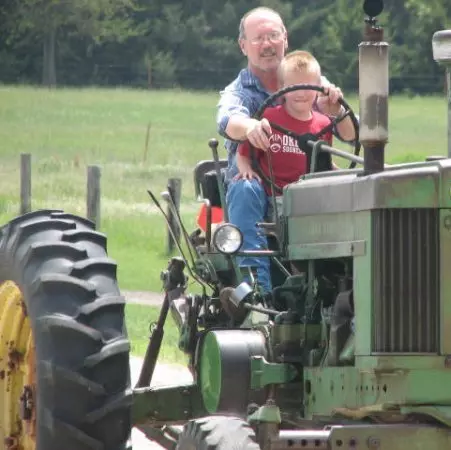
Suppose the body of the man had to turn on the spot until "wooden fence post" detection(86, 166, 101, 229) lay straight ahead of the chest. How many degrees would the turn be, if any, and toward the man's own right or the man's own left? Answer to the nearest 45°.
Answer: approximately 135° to the man's own left

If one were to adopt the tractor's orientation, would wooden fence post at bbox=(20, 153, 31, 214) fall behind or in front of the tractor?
behind

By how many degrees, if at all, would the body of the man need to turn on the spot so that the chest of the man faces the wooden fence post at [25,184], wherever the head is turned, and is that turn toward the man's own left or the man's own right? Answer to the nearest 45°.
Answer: approximately 135° to the man's own left

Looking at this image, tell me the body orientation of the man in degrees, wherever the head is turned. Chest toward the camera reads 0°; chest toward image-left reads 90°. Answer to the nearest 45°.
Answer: approximately 315°
